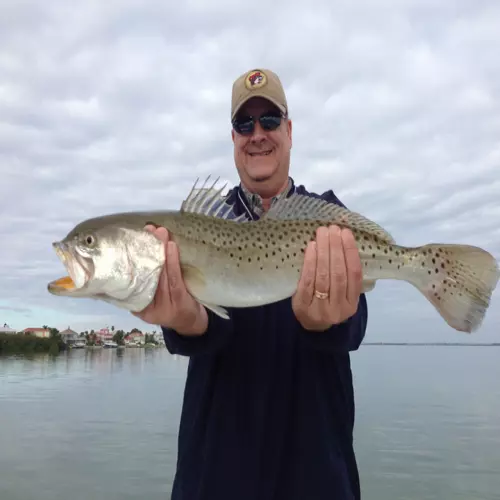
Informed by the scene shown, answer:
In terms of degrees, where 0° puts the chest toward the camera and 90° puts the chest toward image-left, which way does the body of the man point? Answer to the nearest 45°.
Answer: approximately 0°
